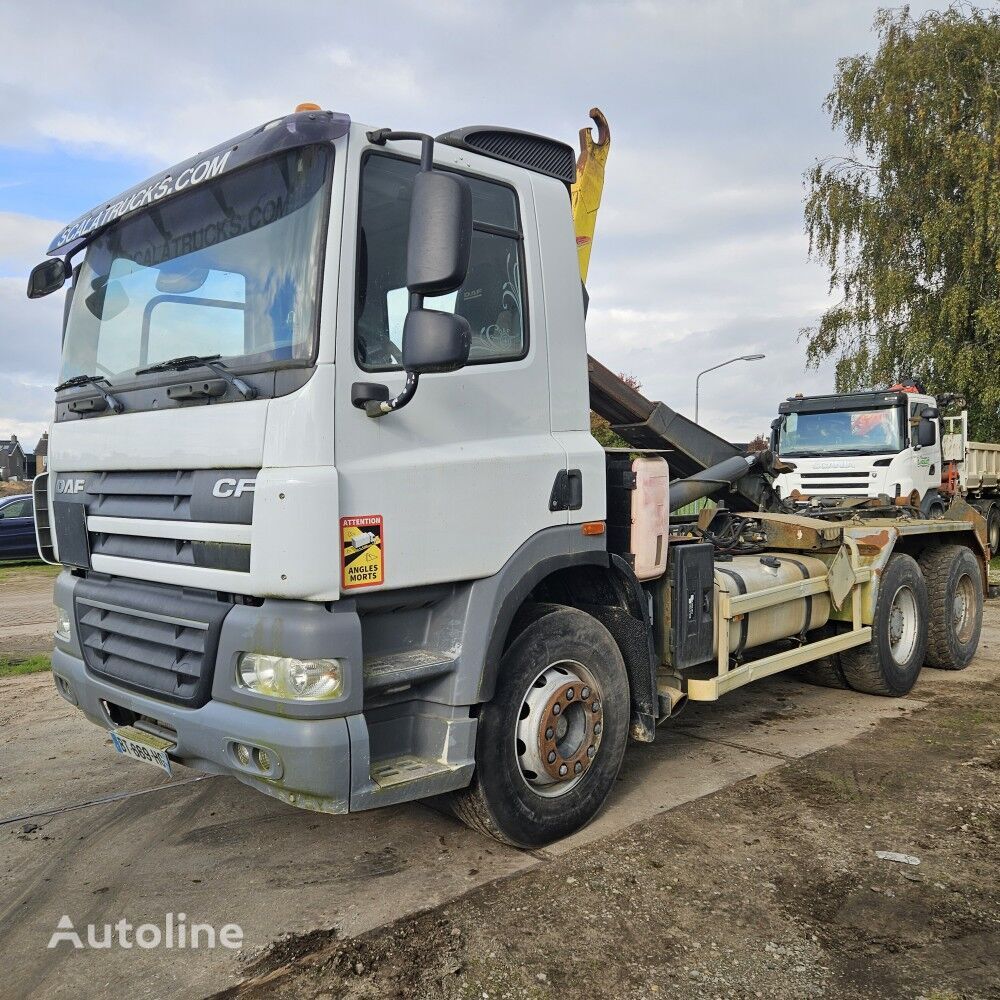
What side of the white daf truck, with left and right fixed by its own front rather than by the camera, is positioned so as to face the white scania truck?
back

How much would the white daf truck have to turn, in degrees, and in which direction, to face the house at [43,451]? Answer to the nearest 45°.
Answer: approximately 90° to its right

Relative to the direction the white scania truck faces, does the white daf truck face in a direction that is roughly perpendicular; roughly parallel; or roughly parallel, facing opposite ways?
roughly parallel

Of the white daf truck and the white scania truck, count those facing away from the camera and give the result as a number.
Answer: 0

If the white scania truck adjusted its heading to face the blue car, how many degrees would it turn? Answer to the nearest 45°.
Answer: approximately 45° to its right

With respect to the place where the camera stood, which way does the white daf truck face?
facing the viewer and to the left of the viewer
